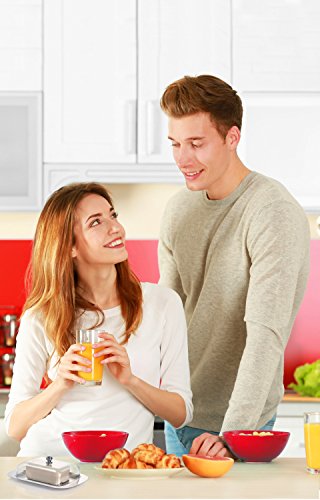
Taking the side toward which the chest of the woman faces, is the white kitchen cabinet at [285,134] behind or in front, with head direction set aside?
behind

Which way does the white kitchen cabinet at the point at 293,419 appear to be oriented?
toward the camera

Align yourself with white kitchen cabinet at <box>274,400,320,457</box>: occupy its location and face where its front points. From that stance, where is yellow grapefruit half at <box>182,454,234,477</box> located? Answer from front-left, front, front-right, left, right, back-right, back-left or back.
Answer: front

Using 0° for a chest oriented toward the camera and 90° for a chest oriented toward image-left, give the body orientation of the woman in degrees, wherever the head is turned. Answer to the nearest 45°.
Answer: approximately 0°

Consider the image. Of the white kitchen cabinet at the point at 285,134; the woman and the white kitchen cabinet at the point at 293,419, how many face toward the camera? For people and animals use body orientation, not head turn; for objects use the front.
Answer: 3

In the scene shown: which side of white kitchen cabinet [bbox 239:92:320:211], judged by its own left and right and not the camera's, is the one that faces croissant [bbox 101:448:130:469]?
front

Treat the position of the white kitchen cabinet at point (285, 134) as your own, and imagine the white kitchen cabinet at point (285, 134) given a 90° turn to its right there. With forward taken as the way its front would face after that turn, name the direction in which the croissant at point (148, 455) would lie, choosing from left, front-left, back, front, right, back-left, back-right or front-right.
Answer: left

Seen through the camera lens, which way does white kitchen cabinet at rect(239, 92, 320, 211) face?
facing the viewer

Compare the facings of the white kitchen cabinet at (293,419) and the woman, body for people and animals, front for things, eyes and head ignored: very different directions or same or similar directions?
same or similar directions

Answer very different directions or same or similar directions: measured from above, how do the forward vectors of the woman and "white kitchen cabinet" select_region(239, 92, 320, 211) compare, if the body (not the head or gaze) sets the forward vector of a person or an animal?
same or similar directions

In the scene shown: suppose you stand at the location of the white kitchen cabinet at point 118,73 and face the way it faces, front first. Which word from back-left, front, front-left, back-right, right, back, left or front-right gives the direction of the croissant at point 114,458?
front

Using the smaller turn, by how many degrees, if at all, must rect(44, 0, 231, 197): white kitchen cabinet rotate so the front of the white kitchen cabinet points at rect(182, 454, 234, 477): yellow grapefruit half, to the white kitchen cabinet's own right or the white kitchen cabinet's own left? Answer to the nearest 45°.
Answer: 0° — it already faces it

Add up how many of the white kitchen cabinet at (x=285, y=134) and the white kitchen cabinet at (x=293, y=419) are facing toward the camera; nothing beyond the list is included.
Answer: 2

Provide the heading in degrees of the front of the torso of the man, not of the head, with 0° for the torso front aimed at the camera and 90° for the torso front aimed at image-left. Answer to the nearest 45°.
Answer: approximately 45°
